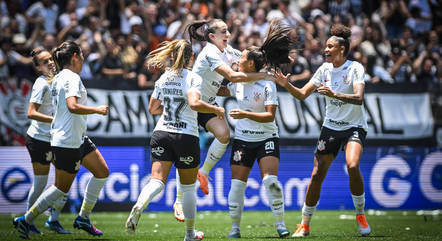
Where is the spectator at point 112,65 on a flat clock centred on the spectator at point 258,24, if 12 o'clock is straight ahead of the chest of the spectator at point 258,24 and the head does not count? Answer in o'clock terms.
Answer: the spectator at point 112,65 is roughly at 2 o'clock from the spectator at point 258,24.

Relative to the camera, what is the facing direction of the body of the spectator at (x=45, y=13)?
toward the camera

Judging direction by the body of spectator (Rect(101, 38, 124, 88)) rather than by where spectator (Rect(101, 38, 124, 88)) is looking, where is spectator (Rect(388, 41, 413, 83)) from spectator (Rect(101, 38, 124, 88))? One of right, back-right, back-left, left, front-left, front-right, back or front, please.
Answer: left

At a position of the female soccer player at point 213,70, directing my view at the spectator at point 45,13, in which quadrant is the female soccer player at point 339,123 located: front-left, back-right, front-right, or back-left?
back-right

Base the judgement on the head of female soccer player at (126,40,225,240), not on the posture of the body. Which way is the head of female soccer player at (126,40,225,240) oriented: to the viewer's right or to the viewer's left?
to the viewer's right

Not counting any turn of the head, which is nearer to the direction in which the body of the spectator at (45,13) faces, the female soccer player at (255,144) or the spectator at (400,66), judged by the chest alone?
the female soccer player

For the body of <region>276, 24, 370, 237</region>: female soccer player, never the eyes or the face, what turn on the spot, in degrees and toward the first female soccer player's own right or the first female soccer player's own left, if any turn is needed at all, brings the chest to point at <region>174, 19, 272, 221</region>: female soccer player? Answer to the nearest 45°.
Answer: approximately 45° to the first female soccer player's own right

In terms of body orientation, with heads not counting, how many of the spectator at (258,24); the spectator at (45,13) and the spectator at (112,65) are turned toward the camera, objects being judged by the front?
3

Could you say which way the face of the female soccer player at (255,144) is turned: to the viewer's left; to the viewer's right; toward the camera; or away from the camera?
to the viewer's left

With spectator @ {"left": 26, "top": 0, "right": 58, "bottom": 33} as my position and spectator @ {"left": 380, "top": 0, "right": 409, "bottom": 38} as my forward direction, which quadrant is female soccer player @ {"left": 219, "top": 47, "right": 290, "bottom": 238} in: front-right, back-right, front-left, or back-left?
front-right

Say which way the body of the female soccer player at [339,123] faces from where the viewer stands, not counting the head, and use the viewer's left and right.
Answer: facing the viewer and to the left of the viewer

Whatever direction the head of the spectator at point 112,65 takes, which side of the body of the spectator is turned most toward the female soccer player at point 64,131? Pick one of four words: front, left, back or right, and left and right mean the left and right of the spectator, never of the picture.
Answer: front

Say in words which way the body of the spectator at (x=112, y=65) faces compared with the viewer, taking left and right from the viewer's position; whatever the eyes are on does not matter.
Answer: facing the viewer

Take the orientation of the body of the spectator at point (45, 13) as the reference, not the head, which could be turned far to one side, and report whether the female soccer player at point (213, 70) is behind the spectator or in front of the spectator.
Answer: in front

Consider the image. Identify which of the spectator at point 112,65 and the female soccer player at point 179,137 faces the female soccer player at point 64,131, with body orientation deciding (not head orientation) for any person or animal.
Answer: the spectator

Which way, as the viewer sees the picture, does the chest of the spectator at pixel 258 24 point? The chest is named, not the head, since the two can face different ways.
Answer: toward the camera
